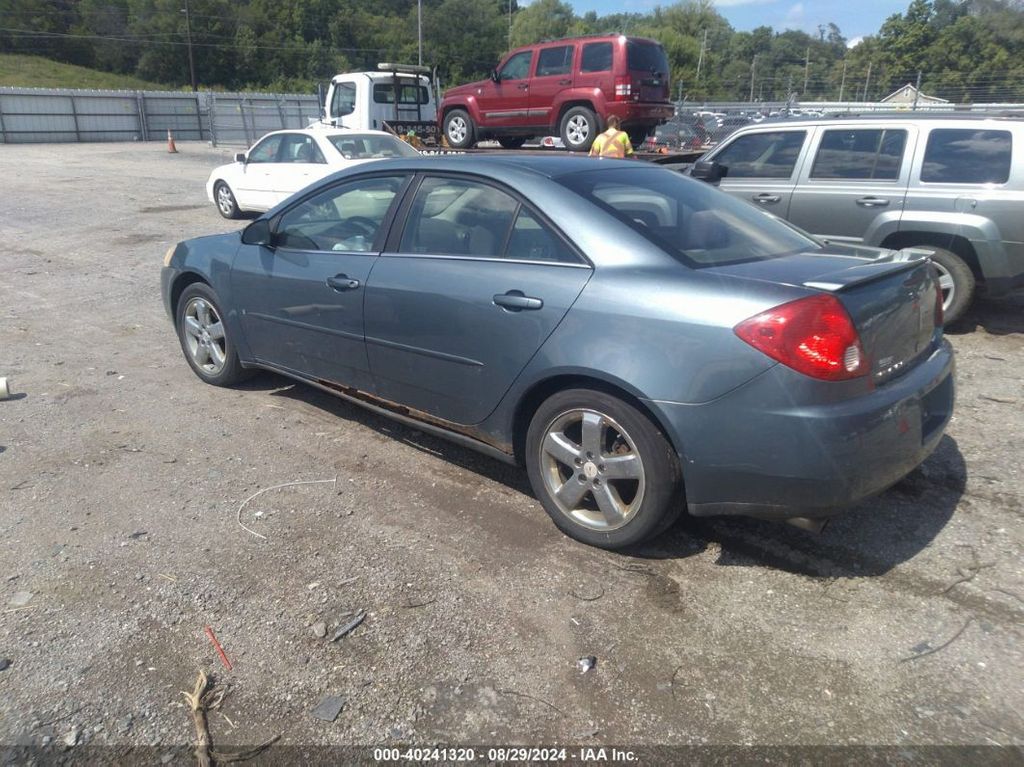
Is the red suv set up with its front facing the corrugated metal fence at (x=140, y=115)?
yes

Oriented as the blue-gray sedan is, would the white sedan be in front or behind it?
in front

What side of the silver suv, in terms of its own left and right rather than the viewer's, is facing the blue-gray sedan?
left

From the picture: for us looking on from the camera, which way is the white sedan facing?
facing away from the viewer and to the left of the viewer

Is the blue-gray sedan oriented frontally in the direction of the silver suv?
no

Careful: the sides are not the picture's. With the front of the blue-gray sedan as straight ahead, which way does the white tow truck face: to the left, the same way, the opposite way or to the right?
the same way

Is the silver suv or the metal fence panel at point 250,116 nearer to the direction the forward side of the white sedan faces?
the metal fence panel

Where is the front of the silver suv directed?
to the viewer's left

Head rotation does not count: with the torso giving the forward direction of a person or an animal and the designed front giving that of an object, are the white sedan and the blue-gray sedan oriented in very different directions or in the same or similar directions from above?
same or similar directions

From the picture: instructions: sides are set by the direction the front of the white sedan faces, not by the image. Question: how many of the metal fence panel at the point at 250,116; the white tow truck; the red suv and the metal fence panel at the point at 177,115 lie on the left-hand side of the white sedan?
0

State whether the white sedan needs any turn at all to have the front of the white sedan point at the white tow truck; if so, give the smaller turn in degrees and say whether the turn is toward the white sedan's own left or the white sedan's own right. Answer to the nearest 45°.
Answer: approximately 45° to the white sedan's own right

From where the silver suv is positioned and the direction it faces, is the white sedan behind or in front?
in front

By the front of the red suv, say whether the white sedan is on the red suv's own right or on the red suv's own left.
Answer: on the red suv's own left

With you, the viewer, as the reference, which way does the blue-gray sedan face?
facing away from the viewer and to the left of the viewer

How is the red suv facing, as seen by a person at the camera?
facing away from the viewer and to the left of the viewer

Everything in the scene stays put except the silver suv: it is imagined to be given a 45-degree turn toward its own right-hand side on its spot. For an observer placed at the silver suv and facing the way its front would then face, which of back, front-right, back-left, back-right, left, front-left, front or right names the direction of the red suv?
front

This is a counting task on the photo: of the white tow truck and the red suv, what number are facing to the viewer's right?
0

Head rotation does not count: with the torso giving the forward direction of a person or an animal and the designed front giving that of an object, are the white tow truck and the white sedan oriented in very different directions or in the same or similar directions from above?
same or similar directions

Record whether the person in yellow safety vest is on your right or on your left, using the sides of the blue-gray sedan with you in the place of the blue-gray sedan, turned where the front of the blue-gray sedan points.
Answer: on your right

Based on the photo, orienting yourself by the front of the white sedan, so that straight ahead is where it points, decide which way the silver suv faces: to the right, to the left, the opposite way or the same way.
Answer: the same way

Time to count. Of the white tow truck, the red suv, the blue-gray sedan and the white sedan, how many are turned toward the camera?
0

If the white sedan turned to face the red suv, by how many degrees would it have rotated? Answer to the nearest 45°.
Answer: approximately 135° to its right

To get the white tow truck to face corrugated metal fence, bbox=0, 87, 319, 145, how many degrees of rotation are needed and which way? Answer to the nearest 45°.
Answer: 0° — it already faces it
